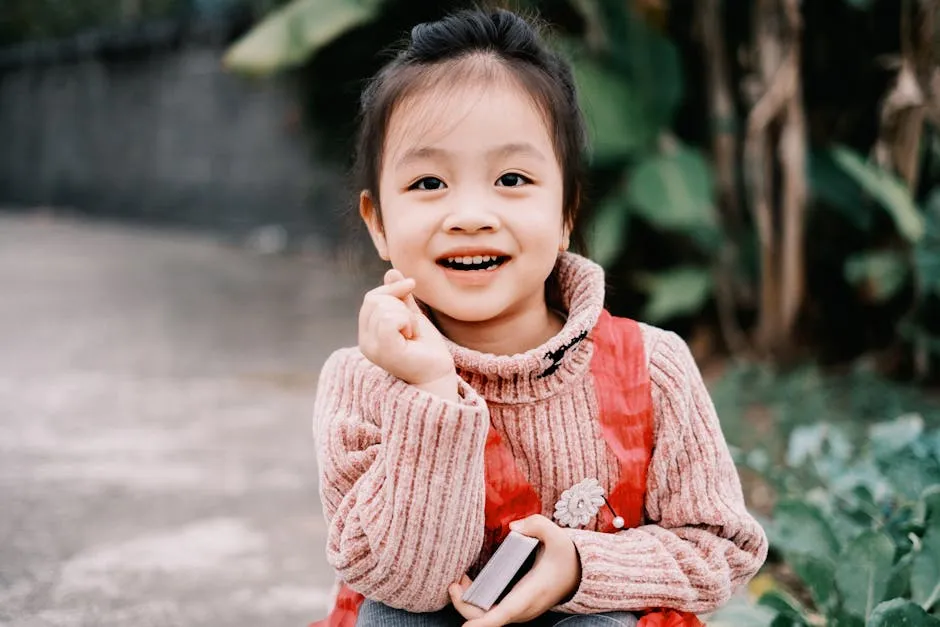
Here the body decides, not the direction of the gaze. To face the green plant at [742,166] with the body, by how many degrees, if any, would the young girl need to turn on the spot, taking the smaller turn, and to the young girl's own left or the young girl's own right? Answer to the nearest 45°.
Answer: approximately 180°

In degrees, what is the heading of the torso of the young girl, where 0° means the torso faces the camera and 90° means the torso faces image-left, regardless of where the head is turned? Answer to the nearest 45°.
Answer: approximately 0°

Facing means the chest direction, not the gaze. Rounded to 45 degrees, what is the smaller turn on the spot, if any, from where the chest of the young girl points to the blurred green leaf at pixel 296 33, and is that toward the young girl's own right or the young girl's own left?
approximately 180°

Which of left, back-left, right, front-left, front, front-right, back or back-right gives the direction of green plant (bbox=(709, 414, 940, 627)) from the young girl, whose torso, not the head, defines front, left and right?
back-left
